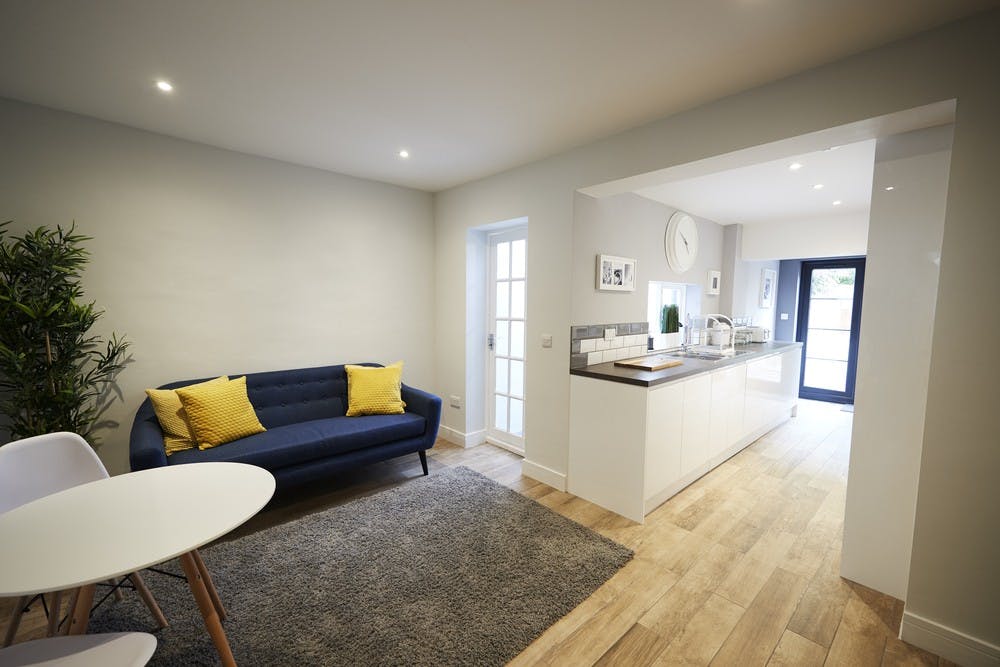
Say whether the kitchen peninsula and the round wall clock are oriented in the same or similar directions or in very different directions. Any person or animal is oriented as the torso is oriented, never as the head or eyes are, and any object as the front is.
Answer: same or similar directions

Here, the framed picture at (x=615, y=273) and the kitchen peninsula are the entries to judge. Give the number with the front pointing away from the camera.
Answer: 0

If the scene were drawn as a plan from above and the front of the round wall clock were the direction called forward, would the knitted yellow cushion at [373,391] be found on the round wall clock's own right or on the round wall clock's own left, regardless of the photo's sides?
on the round wall clock's own right

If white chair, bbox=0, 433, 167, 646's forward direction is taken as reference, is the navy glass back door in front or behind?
in front

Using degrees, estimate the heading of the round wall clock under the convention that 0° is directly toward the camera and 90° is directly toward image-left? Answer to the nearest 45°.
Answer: approximately 315°

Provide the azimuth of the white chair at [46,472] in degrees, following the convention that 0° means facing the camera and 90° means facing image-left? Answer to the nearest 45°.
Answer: approximately 315°

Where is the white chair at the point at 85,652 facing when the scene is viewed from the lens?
facing away from the viewer and to the left of the viewer

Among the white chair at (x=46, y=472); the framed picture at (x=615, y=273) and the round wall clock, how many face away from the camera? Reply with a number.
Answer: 0

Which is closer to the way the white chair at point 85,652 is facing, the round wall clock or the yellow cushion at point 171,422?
the yellow cushion

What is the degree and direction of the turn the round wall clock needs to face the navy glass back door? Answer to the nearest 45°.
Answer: approximately 90° to its left

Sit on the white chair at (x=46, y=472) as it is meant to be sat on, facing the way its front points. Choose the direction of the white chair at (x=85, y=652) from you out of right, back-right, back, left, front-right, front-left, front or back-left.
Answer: front-right

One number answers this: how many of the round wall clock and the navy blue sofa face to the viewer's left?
0
